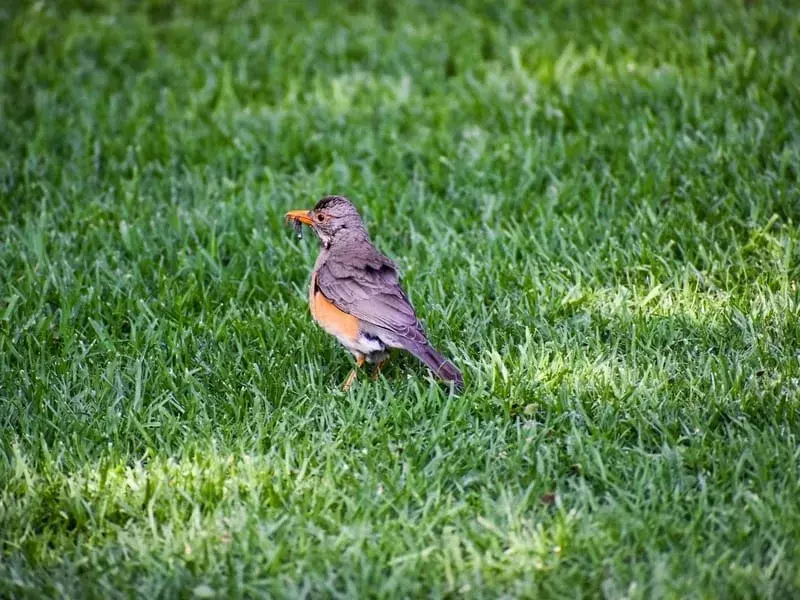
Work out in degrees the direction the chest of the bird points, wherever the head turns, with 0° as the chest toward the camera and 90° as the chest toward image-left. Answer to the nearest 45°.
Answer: approximately 90°
